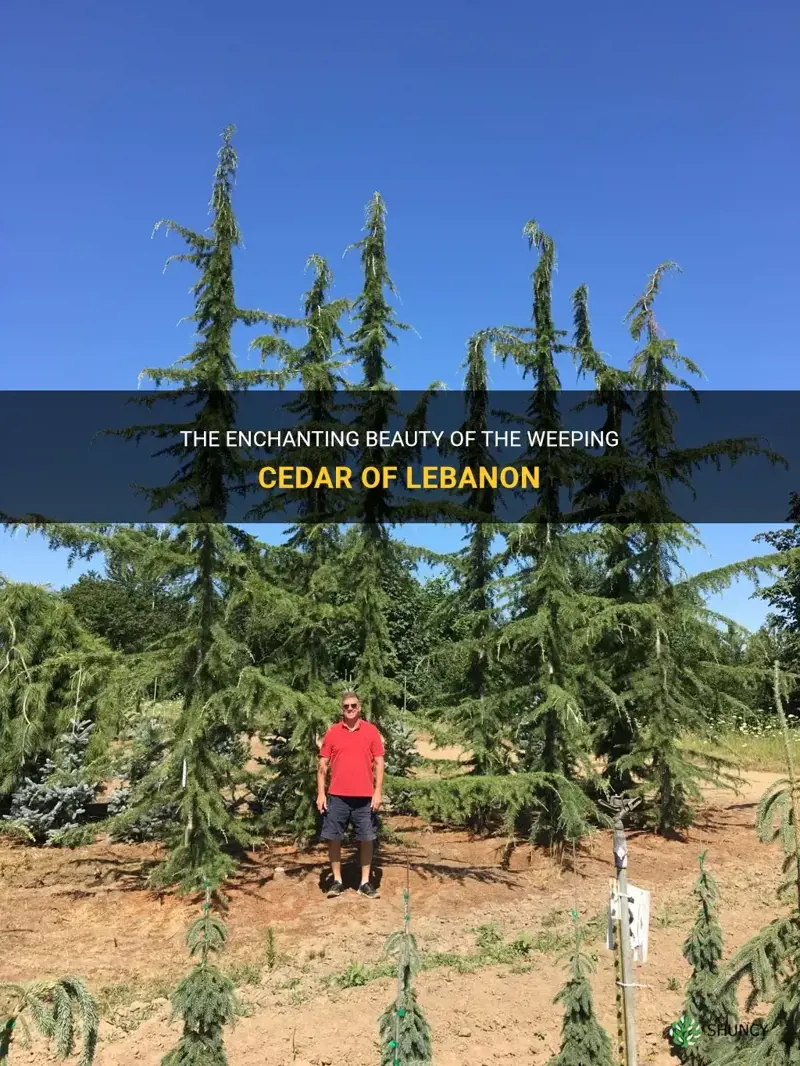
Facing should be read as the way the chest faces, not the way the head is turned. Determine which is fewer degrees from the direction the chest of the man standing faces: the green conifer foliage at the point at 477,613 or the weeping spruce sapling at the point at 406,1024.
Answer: the weeping spruce sapling

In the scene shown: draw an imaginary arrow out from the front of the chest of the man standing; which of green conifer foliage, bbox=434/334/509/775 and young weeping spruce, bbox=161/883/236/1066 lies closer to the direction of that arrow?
the young weeping spruce

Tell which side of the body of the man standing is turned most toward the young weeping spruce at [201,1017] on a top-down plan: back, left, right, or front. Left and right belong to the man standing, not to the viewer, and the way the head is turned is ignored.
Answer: front

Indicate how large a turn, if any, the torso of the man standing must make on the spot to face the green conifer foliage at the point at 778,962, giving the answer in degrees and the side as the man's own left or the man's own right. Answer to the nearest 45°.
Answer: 0° — they already face it

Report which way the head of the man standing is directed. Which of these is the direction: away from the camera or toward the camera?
toward the camera

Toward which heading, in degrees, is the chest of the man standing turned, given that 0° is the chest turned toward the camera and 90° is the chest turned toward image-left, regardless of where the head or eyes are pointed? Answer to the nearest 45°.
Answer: approximately 0°

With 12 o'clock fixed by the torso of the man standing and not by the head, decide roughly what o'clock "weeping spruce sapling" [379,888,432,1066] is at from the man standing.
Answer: The weeping spruce sapling is roughly at 12 o'clock from the man standing.

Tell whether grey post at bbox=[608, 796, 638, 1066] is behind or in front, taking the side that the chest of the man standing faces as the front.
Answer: in front

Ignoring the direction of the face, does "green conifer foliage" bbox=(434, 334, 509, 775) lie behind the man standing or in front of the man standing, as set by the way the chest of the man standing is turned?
behind
